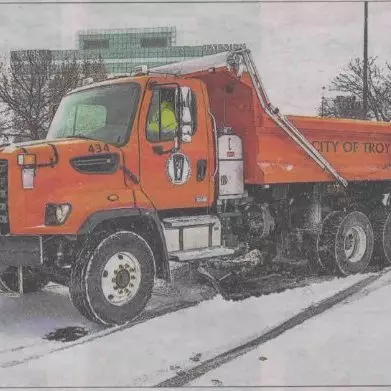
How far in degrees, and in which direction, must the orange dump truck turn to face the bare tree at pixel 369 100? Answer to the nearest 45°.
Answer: approximately 180°

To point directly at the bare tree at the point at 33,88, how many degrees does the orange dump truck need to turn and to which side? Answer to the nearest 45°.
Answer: approximately 90° to its right

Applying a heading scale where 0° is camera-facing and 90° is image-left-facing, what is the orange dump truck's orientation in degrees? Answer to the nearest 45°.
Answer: approximately 45°
